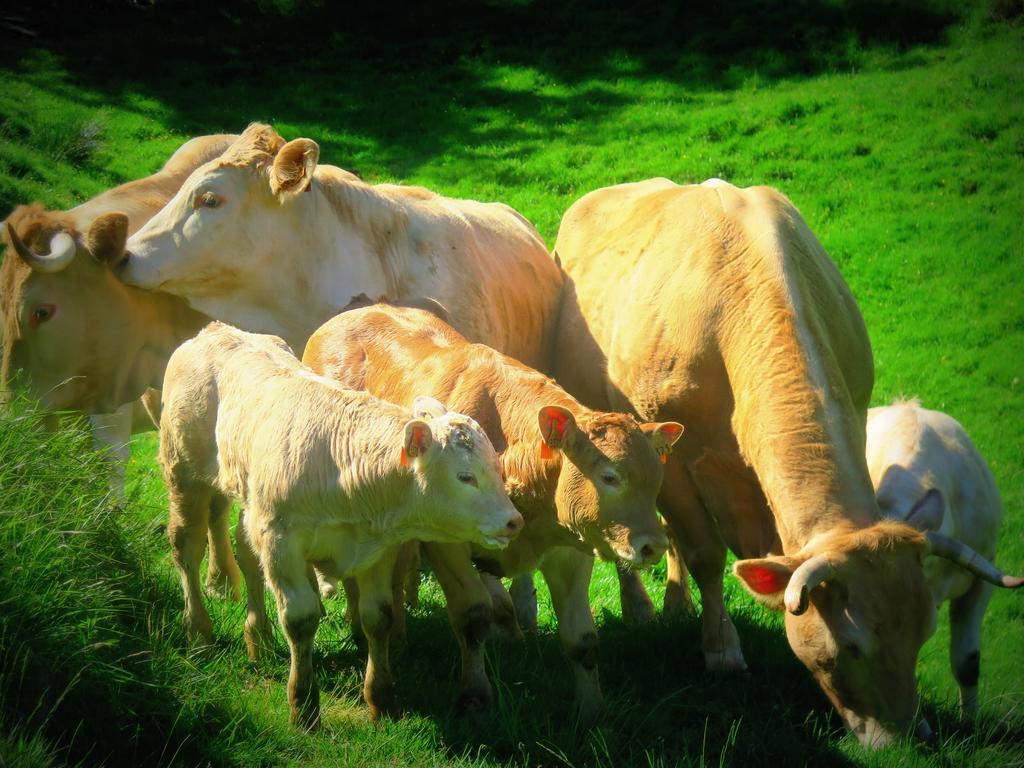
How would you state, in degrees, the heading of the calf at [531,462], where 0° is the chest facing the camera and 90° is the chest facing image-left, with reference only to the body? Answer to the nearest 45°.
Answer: approximately 315°

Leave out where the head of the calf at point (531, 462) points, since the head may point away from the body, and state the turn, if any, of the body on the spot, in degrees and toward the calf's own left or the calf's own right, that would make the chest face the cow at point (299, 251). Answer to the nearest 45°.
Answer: approximately 180°

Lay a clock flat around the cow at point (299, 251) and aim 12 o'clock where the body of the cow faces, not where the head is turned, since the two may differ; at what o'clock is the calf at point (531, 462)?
The calf is roughly at 8 o'clock from the cow.

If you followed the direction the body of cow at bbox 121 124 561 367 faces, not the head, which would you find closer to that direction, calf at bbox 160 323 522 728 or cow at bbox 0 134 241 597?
the cow

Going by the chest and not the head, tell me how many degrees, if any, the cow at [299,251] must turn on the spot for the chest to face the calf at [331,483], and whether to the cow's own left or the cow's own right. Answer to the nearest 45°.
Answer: approximately 90° to the cow's own left

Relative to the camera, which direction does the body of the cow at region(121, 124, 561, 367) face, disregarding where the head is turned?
to the viewer's left

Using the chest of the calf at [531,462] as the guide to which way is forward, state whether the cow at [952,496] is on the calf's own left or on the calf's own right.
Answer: on the calf's own left

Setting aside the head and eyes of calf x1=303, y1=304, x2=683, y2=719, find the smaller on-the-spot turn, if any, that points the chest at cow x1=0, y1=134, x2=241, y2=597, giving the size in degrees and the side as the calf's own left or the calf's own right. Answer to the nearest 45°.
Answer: approximately 180°
